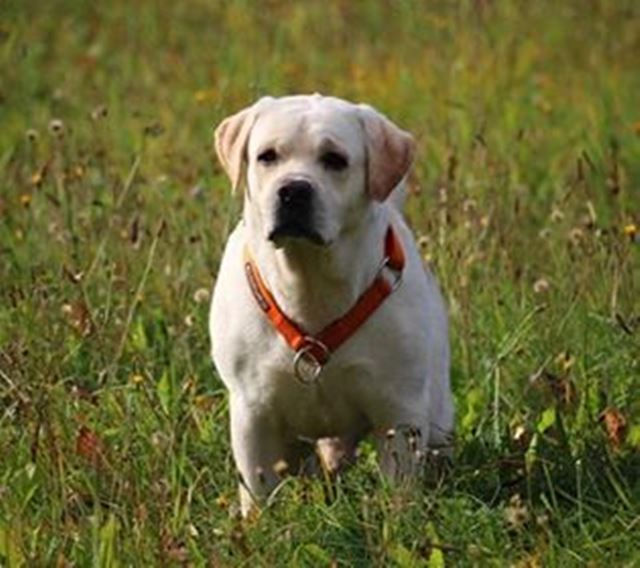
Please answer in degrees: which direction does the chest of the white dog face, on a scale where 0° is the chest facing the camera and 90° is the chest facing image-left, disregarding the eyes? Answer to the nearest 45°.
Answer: approximately 0°

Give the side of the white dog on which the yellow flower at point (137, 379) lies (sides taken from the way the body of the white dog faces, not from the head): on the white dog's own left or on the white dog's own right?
on the white dog's own right
